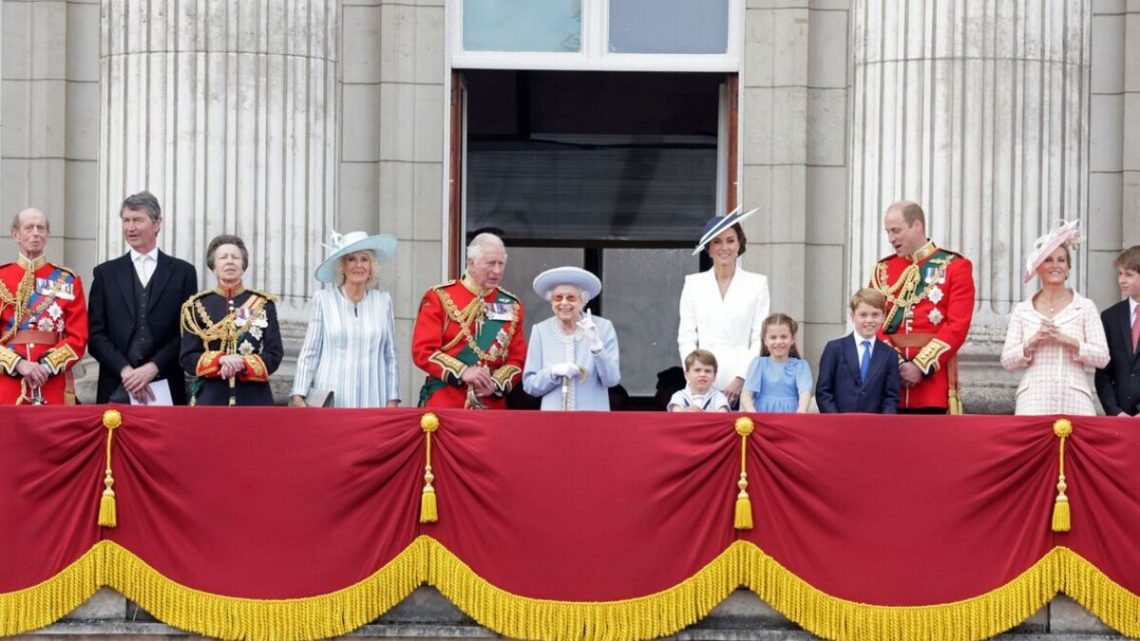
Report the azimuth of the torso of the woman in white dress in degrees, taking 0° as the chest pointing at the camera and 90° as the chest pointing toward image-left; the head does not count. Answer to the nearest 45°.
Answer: approximately 0°

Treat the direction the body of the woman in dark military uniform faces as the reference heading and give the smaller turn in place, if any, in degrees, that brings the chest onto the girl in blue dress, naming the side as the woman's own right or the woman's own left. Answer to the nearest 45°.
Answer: approximately 90° to the woman's own left

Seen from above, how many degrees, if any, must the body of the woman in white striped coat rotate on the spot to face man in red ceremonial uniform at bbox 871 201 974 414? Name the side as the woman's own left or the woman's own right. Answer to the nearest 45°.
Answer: approximately 90° to the woman's own left

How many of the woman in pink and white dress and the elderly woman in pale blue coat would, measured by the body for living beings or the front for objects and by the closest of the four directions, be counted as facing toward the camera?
2

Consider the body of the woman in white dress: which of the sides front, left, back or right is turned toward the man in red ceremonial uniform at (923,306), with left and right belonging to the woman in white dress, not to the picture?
left

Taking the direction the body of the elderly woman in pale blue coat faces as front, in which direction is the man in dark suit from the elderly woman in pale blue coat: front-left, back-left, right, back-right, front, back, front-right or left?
right
